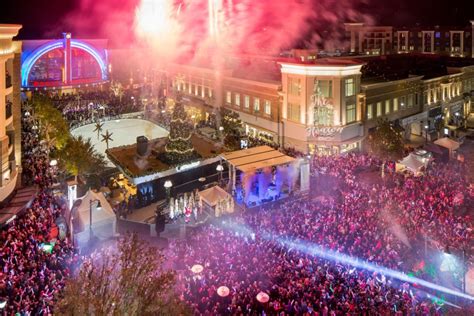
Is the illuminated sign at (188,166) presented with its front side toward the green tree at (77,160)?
no

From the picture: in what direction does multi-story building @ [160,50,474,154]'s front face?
toward the camera

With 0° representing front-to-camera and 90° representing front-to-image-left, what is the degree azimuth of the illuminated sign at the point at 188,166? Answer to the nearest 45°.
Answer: approximately 315°

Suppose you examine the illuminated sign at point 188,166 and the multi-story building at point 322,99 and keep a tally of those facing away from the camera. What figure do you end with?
0

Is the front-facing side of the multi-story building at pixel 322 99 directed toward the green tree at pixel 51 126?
no

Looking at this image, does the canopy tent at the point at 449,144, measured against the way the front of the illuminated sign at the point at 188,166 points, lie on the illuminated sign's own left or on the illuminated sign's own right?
on the illuminated sign's own left

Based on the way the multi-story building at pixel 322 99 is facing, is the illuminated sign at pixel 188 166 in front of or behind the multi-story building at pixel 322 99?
in front

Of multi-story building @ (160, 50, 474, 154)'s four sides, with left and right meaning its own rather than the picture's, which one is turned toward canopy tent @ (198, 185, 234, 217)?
front

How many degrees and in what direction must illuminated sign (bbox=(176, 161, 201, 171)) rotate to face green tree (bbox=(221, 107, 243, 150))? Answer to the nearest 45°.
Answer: approximately 135° to its left

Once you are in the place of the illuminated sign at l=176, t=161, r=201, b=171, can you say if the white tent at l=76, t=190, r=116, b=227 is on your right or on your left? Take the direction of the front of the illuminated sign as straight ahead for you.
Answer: on your right

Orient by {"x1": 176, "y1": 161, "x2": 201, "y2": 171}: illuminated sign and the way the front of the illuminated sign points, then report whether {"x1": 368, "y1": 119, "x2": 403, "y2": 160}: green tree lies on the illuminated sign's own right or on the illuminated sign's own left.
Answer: on the illuminated sign's own left

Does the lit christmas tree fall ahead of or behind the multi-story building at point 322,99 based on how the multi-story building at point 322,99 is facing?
ahead
